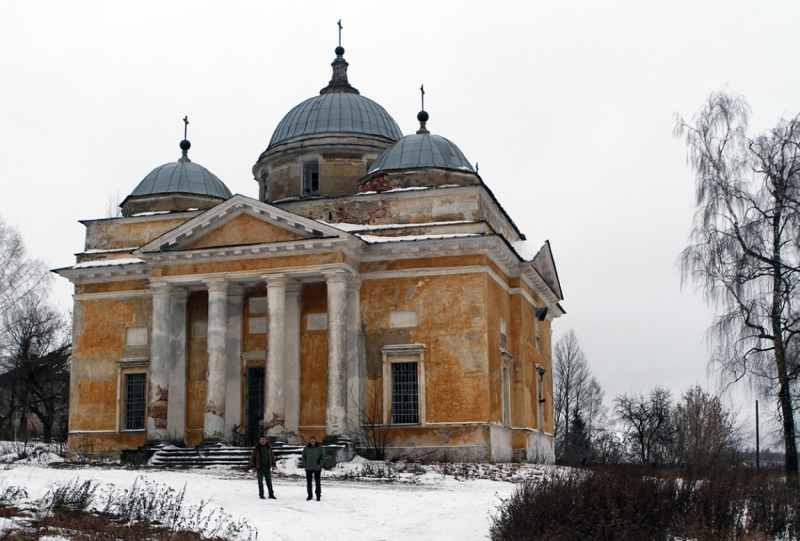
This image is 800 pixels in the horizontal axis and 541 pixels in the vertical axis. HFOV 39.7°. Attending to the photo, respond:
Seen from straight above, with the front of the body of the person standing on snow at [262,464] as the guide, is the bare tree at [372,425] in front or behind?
behind

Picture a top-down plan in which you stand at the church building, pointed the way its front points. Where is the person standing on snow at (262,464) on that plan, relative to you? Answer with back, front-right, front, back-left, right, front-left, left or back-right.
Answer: front-left

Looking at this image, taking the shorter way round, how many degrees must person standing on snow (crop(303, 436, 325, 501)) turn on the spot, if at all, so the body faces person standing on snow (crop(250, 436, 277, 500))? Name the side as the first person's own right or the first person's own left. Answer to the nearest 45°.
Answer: approximately 90° to the first person's own right

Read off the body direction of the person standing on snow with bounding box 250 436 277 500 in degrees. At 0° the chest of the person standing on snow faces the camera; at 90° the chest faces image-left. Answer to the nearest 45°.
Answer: approximately 0°

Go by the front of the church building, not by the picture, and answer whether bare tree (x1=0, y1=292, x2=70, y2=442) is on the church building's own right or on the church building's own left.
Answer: on the church building's own right

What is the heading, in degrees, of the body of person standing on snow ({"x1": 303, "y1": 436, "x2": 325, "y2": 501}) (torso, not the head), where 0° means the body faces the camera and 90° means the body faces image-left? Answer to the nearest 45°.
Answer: approximately 0°

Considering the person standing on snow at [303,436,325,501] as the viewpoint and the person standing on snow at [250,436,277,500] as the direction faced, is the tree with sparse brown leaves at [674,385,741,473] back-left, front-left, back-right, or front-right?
back-right

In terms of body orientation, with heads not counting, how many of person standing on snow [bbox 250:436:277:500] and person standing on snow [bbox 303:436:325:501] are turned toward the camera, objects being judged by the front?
2

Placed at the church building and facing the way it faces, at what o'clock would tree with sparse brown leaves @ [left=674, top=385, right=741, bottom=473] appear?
The tree with sparse brown leaves is roughly at 7 o'clock from the church building.

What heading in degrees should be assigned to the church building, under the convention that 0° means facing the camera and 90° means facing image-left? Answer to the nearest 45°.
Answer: approximately 45°

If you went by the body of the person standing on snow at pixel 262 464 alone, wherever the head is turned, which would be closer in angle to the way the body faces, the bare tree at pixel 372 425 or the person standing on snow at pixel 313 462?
the person standing on snow

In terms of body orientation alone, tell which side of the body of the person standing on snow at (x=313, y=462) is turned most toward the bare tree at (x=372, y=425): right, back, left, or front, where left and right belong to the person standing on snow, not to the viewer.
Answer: back
